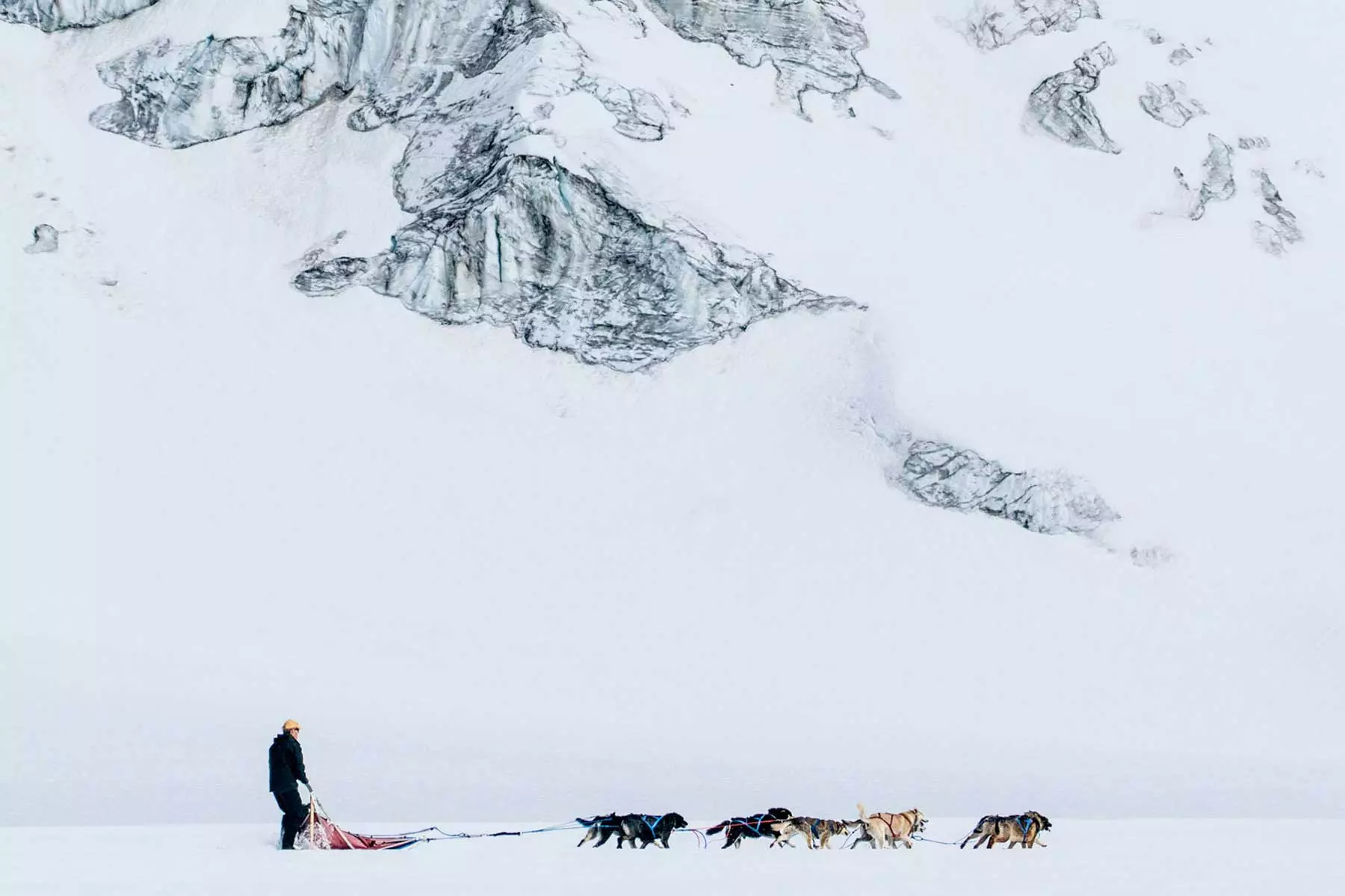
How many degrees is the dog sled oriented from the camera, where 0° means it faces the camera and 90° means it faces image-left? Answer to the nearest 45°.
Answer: approximately 270°

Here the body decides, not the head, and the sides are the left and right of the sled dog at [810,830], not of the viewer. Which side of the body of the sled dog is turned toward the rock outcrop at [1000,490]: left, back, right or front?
left

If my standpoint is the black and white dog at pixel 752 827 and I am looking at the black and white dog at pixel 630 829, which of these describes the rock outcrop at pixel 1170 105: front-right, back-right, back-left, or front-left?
back-right

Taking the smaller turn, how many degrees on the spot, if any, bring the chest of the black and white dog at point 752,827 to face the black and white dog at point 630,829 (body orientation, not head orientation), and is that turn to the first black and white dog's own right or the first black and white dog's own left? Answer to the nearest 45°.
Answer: approximately 135° to the first black and white dog's own right

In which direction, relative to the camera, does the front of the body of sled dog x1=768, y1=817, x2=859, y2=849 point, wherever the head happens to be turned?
to the viewer's right

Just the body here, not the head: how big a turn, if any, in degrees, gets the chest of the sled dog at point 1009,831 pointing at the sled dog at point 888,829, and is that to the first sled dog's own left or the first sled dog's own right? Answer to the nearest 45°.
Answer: approximately 135° to the first sled dog's own right

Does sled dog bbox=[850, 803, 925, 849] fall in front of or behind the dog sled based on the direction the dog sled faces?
in front

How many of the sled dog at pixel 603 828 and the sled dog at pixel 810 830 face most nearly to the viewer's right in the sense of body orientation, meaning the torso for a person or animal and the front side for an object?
2

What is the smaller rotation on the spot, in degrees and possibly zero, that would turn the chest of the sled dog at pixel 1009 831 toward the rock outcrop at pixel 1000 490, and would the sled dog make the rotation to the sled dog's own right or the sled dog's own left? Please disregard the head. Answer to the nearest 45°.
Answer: approximately 90° to the sled dog's own left

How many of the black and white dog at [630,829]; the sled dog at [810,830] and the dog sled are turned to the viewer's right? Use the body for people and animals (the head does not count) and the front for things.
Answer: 3

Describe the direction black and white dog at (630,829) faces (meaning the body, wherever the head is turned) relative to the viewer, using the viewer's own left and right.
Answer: facing to the right of the viewer

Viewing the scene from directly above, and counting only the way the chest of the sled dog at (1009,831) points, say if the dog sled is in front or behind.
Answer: behind
